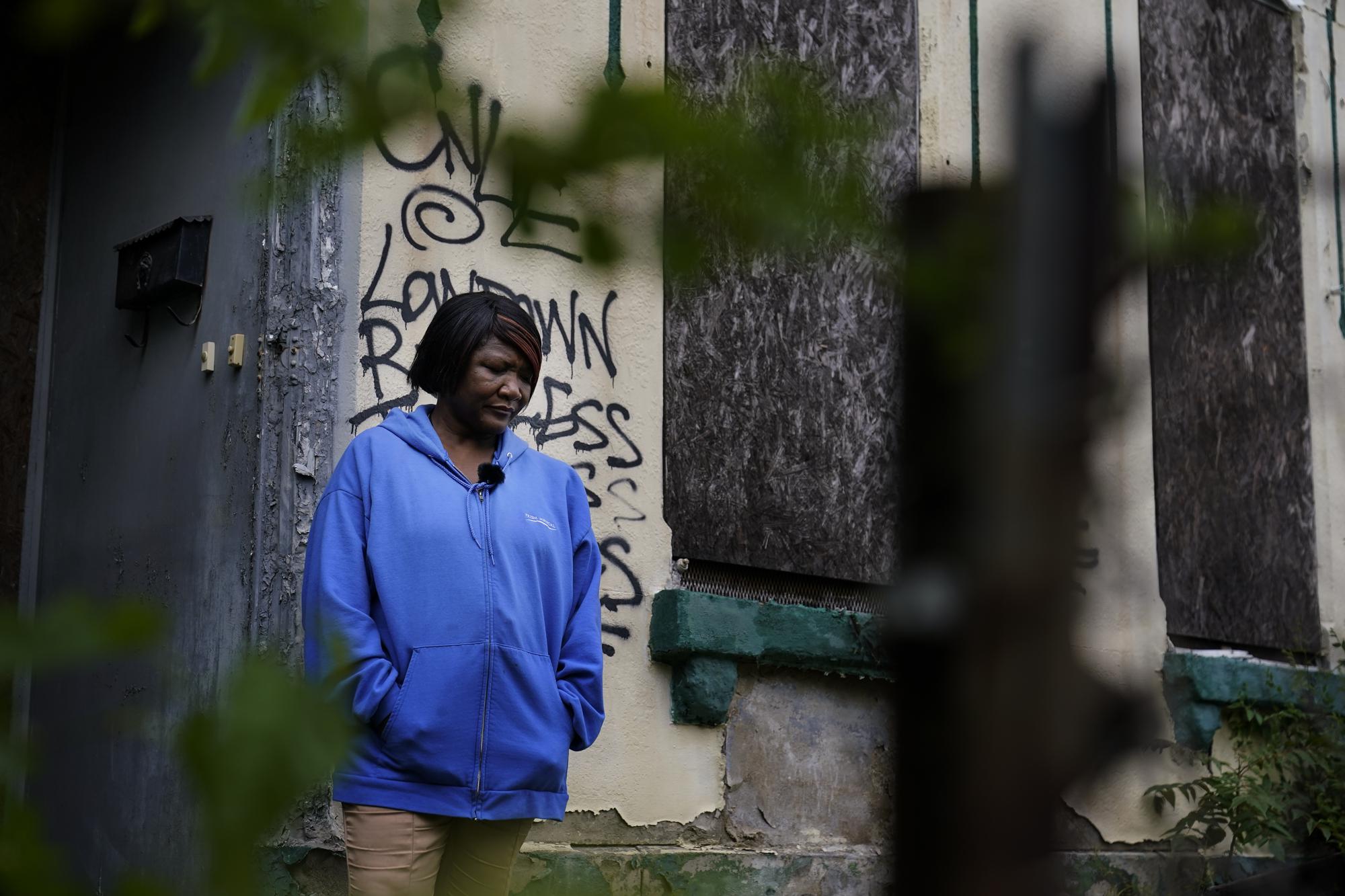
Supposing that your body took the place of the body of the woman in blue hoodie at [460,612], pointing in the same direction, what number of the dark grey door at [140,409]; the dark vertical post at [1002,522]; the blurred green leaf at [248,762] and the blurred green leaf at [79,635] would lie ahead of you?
3

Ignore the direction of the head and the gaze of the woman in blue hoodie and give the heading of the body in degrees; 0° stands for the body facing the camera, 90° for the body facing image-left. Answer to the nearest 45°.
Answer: approximately 0°

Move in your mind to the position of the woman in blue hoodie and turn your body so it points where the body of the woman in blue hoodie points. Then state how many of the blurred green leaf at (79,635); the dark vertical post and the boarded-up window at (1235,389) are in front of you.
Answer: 2

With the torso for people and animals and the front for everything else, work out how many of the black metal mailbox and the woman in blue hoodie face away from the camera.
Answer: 0

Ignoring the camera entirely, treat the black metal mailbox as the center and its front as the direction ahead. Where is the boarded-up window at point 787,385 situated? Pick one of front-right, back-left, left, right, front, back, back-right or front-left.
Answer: back-left

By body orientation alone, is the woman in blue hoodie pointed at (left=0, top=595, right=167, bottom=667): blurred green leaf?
yes

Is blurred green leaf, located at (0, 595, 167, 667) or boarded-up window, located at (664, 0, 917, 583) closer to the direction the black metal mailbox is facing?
the blurred green leaf

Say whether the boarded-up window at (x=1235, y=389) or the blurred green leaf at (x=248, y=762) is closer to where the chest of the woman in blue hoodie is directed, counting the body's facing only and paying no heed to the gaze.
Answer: the blurred green leaf

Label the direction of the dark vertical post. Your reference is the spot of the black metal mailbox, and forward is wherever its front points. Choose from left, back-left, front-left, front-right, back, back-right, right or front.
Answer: front-left
